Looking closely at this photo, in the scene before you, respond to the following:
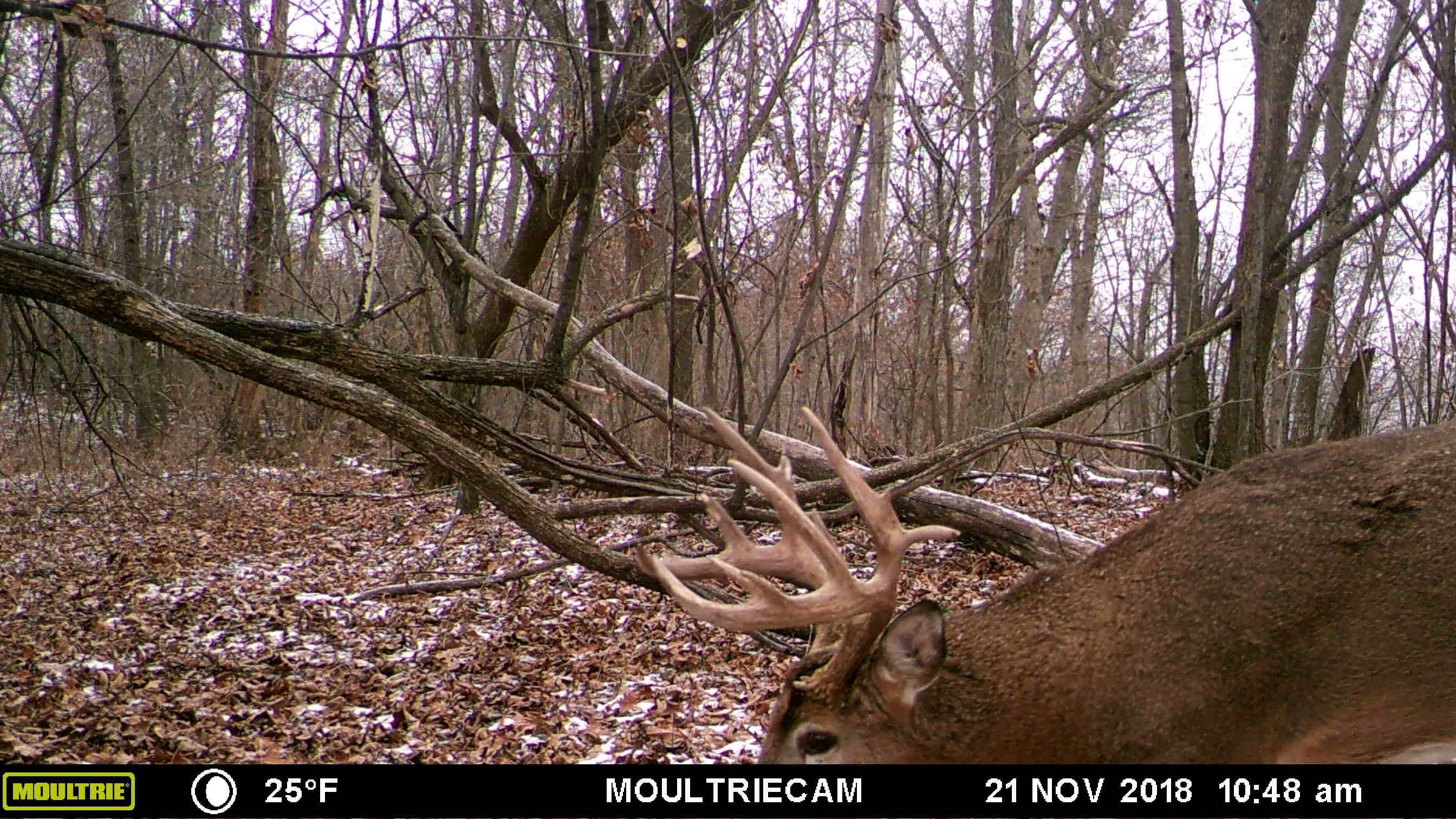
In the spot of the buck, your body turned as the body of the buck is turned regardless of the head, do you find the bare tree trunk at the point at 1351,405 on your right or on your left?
on your right

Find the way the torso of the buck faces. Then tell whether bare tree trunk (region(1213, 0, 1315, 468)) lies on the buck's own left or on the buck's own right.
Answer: on the buck's own right

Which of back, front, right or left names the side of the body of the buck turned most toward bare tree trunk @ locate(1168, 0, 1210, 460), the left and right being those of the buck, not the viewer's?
right

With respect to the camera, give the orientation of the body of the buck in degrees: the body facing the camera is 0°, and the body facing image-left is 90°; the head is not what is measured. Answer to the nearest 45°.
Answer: approximately 90°

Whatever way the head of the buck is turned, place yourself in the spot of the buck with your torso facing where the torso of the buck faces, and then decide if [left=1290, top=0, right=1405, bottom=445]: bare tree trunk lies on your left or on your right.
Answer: on your right

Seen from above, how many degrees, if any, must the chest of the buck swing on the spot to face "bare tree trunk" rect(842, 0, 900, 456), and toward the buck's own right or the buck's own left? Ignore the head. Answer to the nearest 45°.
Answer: approximately 90° to the buck's own right
